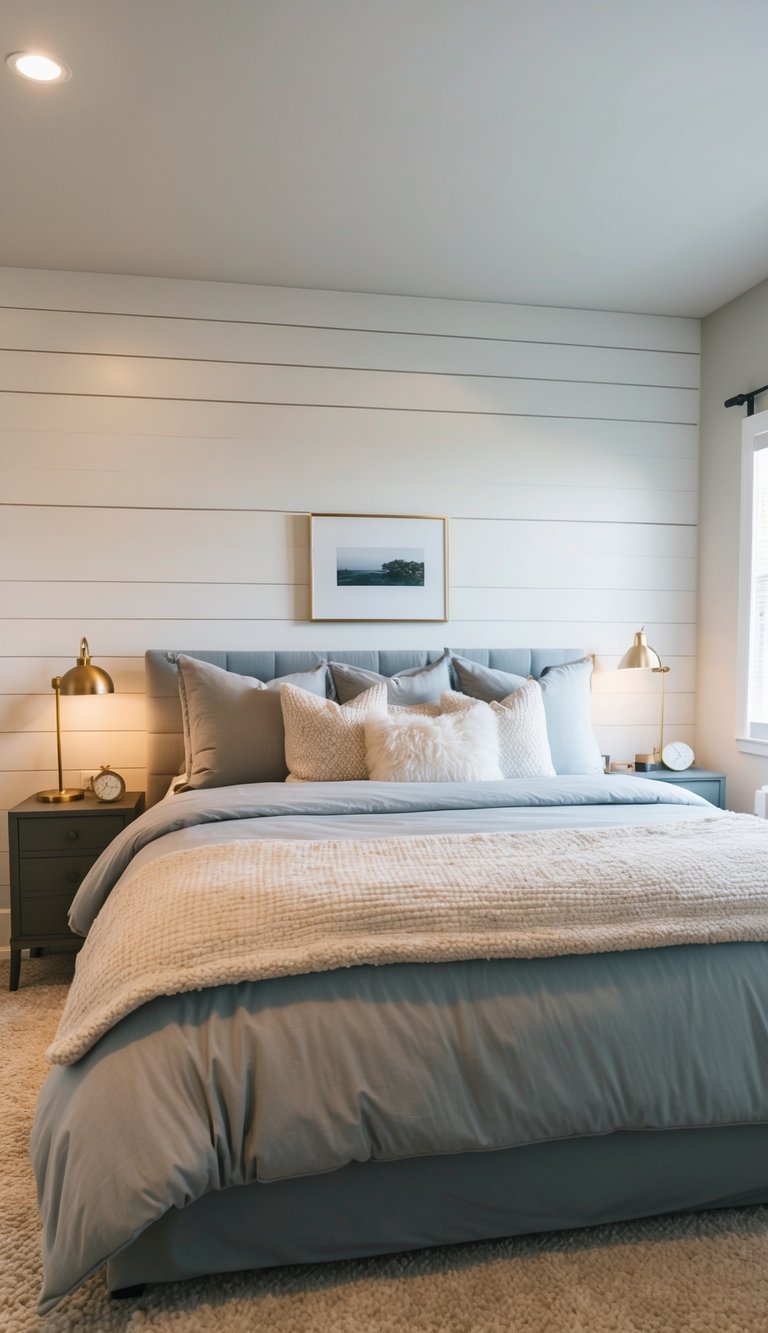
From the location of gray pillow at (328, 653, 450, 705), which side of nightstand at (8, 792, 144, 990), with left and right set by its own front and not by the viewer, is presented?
left

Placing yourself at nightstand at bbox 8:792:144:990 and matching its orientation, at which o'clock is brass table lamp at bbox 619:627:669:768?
The brass table lamp is roughly at 9 o'clock from the nightstand.

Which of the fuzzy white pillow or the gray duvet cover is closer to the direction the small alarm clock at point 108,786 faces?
the gray duvet cover

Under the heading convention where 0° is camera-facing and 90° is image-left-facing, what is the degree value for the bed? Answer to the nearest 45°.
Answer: approximately 0°

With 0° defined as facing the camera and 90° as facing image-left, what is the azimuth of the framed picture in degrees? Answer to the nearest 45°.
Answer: approximately 0°

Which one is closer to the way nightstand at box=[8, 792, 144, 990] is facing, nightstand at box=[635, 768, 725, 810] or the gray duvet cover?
the gray duvet cover
